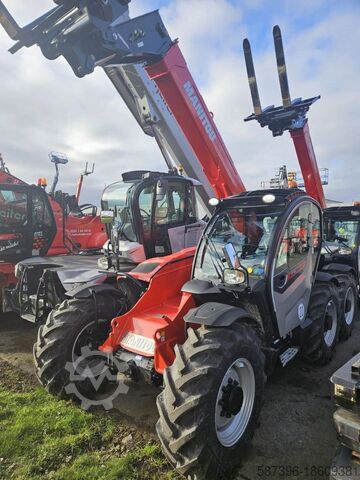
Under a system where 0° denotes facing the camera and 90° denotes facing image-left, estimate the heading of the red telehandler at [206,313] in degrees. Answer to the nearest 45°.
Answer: approximately 45°
